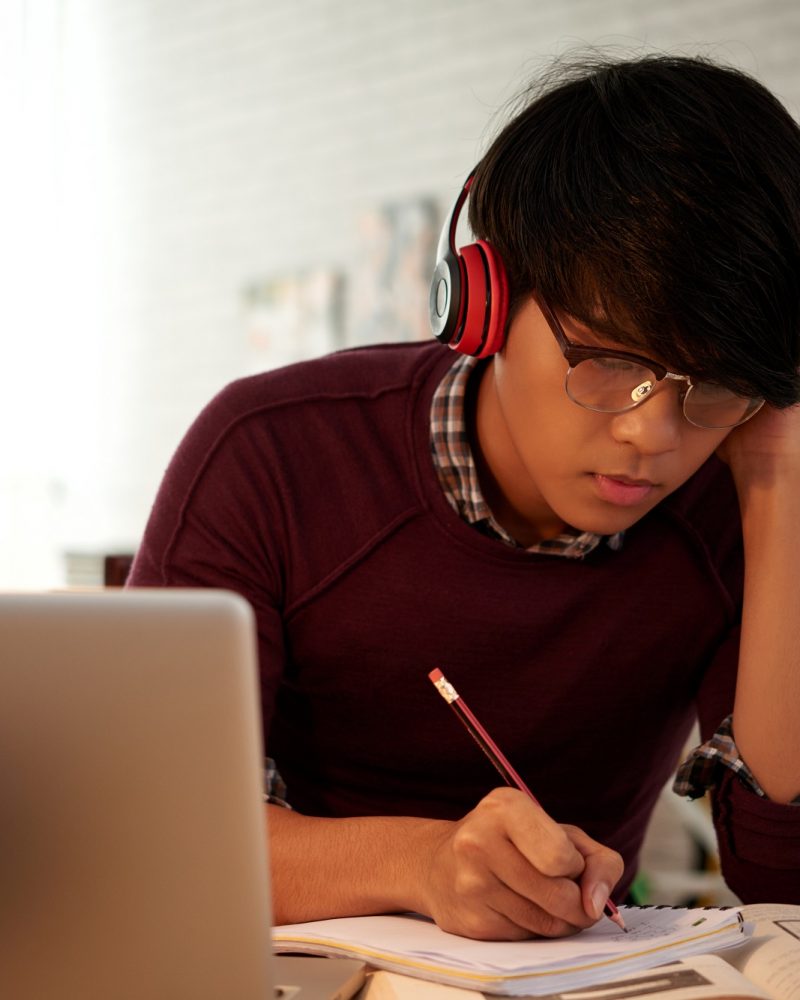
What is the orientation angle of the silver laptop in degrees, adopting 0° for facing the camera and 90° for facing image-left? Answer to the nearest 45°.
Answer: approximately 225°

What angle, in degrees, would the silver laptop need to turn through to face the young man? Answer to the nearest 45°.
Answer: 0° — it already faces them
